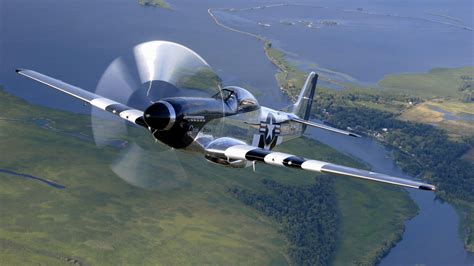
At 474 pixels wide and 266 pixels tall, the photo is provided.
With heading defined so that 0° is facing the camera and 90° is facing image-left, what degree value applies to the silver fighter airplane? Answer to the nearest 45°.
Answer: approximately 45°
